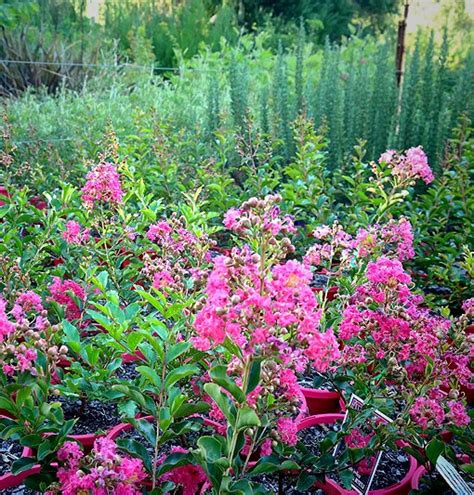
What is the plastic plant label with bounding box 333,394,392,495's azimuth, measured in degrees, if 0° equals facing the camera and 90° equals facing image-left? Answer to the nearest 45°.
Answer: approximately 0°

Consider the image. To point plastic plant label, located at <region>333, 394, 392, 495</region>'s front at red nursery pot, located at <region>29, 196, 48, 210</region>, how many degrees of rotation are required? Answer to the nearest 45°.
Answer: approximately 135° to its right

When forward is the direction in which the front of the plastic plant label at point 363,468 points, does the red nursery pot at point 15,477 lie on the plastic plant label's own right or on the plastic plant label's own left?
on the plastic plant label's own right
